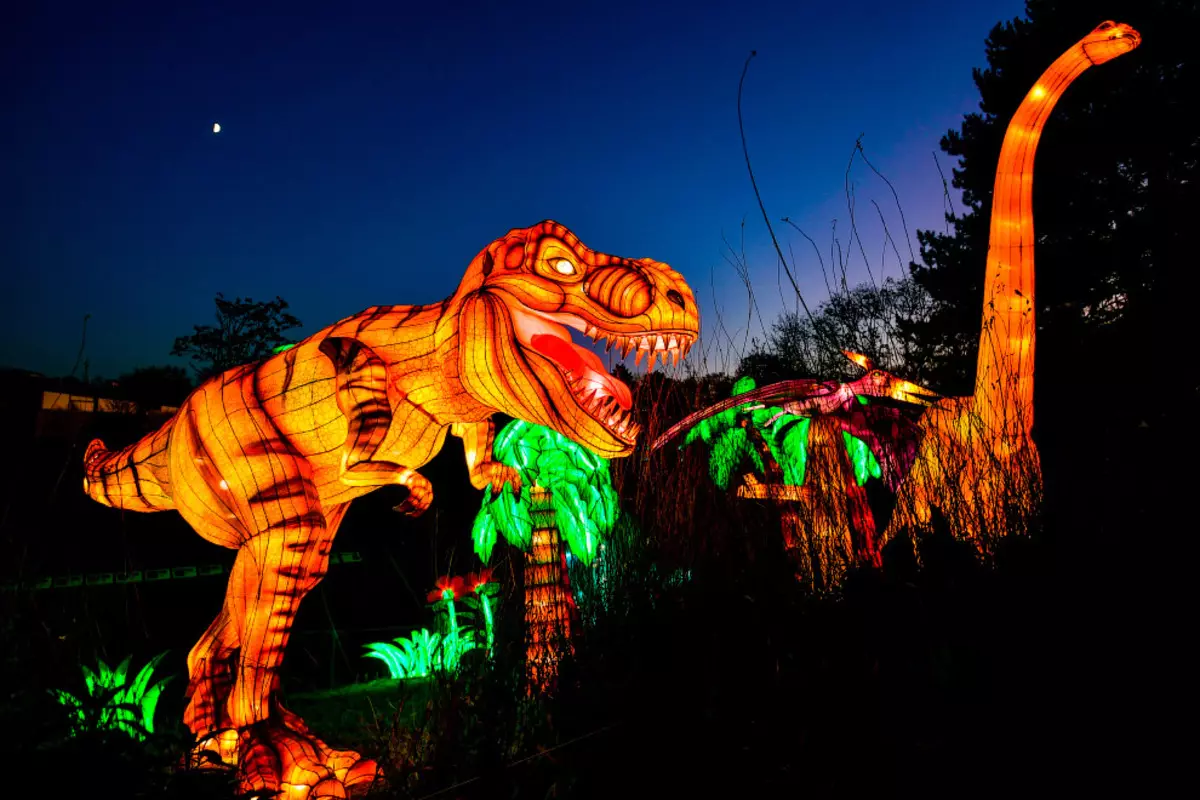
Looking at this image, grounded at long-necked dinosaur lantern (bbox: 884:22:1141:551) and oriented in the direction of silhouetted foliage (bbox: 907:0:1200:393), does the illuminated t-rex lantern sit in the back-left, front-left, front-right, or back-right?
back-left

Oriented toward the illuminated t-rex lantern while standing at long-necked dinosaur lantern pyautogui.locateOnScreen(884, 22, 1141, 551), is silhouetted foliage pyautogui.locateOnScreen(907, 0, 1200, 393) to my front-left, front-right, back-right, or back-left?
back-right

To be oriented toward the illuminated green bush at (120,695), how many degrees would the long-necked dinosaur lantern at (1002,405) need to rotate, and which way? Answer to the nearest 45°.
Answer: approximately 135° to its right

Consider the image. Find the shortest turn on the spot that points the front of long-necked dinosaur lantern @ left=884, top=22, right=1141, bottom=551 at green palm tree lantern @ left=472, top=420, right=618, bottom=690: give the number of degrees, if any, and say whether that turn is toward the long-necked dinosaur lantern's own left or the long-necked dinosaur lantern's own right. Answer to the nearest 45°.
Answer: approximately 135° to the long-necked dinosaur lantern's own right

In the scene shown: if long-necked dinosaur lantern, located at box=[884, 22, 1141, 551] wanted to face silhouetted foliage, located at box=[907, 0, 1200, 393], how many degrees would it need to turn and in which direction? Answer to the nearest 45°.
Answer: approximately 90° to its left

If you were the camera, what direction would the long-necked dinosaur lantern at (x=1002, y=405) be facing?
facing to the right of the viewer

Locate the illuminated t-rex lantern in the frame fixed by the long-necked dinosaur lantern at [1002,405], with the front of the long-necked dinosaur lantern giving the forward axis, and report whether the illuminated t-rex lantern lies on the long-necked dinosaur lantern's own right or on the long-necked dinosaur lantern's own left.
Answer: on the long-necked dinosaur lantern's own right

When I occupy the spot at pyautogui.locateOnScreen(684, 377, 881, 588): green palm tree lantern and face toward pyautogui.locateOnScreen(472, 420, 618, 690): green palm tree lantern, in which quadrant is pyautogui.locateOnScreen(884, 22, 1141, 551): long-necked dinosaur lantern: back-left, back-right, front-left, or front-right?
back-left

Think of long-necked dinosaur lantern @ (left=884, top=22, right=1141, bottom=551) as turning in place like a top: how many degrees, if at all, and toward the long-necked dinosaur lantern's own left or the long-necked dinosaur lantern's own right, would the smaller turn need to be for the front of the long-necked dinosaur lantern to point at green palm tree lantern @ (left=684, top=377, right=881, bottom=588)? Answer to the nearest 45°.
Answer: approximately 180°

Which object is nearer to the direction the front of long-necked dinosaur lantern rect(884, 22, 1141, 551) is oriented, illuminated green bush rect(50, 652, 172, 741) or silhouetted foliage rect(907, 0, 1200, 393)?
the silhouetted foliage
